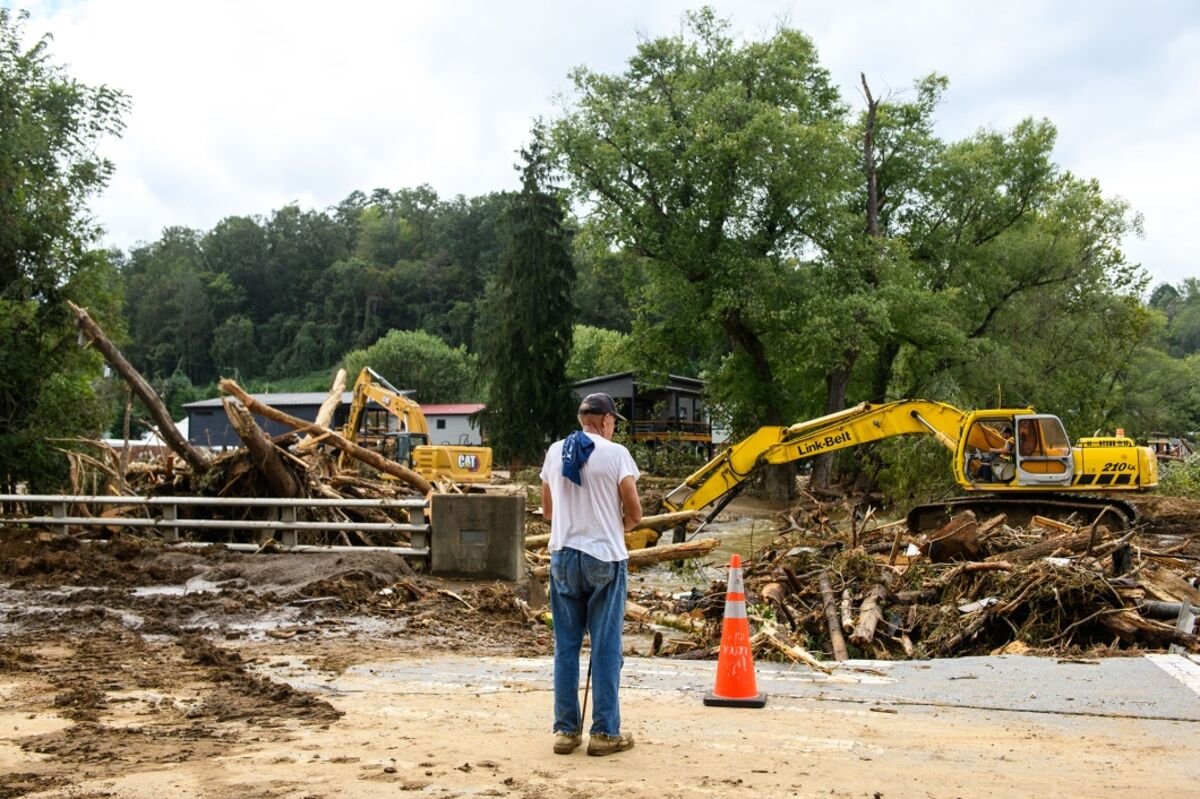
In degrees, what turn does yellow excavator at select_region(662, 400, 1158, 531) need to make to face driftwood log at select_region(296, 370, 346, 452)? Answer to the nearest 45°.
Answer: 0° — it already faces it

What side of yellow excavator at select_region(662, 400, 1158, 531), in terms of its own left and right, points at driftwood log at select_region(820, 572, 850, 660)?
left

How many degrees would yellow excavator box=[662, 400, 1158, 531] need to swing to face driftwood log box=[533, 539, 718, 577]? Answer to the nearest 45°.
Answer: approximately 45° to its left

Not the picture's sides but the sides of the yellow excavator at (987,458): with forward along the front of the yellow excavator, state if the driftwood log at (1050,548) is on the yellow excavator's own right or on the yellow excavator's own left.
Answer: on the yellow excavator's own left

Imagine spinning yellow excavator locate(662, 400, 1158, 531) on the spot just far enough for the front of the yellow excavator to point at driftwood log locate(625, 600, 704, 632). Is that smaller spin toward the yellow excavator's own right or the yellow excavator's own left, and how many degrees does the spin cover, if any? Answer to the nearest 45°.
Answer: approximately 45° to the yellow excavator's own left

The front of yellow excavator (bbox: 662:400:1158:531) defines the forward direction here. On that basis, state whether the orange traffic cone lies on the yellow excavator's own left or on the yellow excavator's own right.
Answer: on the yellow excavator's own left

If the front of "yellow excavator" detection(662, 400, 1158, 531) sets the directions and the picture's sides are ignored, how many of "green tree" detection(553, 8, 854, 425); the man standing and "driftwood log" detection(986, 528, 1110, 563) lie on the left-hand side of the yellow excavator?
2

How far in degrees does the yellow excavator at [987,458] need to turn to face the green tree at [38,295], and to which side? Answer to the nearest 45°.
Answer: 0° — it already faces it

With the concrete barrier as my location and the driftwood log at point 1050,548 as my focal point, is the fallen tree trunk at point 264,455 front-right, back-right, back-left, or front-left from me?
back-left

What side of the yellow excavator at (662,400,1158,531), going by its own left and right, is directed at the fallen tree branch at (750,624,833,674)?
left

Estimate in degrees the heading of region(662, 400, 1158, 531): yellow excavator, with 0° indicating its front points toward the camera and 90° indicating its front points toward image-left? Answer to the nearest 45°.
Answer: approximately 90°
